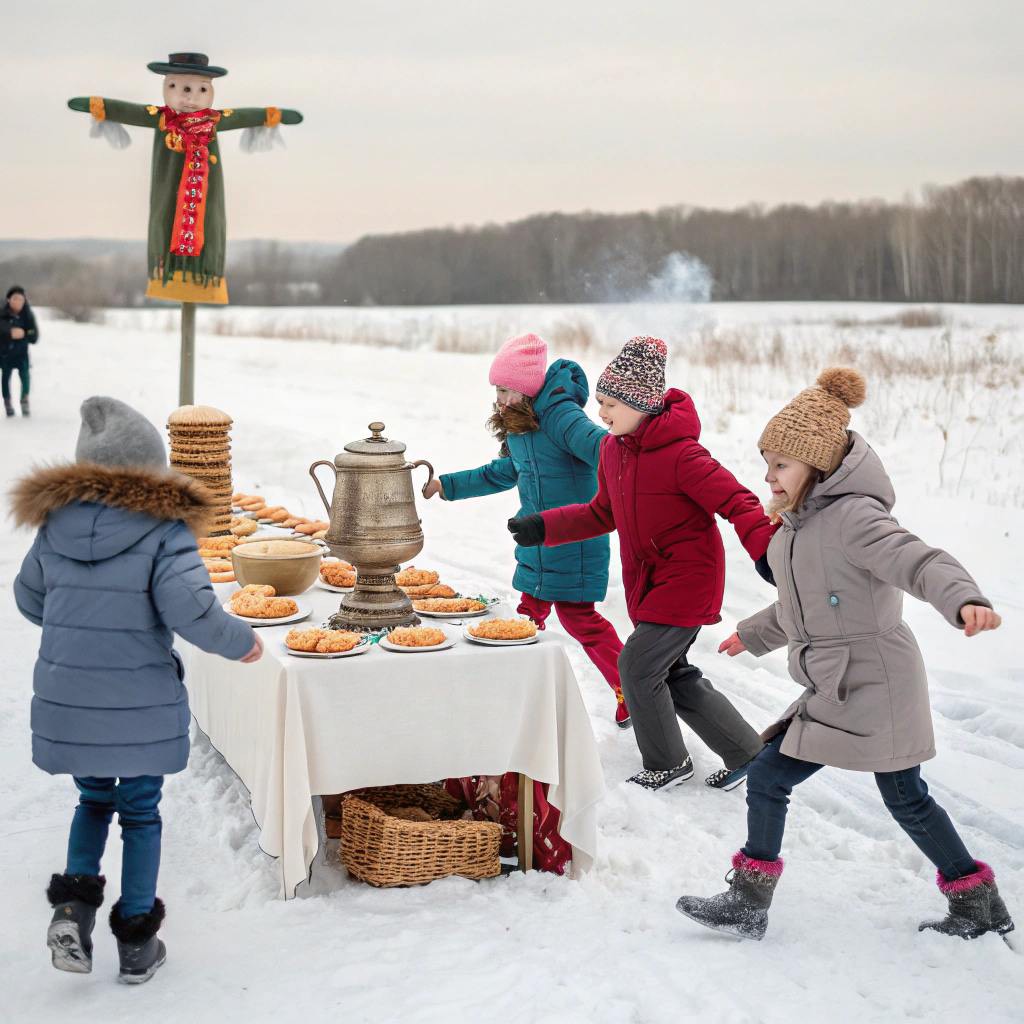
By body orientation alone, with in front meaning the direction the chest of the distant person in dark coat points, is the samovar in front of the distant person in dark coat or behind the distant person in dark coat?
in front

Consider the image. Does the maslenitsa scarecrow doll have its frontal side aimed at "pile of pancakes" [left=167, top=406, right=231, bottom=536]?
yes

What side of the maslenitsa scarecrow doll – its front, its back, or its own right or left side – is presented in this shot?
front

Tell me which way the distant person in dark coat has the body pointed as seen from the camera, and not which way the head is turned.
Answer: toward the camera

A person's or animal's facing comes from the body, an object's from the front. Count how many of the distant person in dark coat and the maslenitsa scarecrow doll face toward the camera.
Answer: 2

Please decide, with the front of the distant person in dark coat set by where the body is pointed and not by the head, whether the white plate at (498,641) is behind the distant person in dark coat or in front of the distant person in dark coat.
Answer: in front

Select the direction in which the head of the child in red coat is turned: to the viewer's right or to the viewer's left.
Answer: to the viewer's left

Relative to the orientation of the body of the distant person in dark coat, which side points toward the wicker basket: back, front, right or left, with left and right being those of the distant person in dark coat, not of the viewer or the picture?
front

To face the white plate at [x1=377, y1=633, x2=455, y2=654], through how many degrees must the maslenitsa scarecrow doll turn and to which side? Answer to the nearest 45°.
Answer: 0° — it already faces it

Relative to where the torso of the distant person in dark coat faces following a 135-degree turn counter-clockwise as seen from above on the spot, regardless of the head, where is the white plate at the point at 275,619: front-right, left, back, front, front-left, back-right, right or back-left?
back-right
